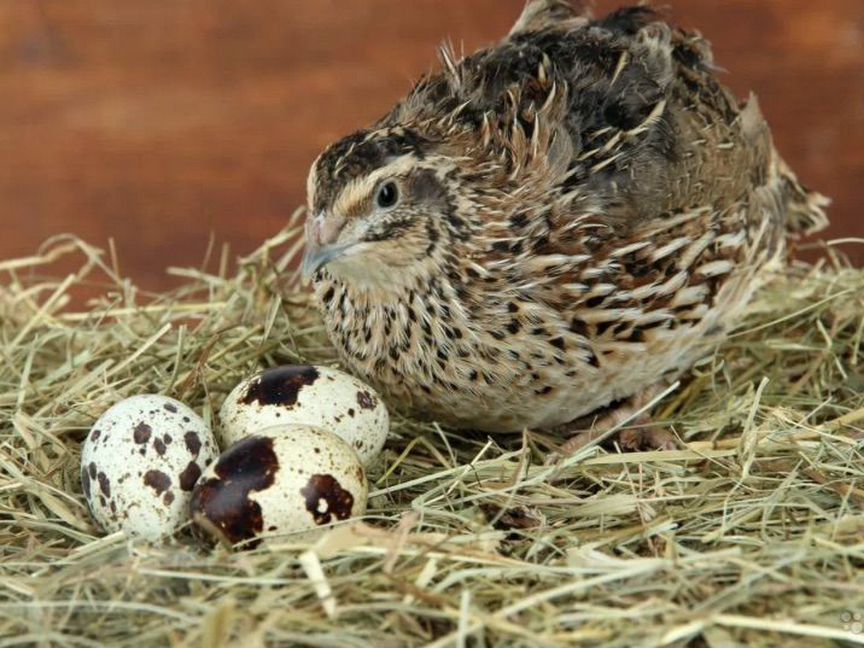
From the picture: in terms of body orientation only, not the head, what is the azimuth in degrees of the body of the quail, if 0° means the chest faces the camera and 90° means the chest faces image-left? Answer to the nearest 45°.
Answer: approximately 45°

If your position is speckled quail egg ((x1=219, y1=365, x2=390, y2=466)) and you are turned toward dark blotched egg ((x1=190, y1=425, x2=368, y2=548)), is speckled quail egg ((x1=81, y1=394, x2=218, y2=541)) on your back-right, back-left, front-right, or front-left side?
front-right

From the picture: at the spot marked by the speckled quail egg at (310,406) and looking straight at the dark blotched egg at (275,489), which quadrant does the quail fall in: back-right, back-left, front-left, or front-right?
back-left

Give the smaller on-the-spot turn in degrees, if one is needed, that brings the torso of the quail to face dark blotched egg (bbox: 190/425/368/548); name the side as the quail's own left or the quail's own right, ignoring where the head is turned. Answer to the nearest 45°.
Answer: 0° — it already faces it

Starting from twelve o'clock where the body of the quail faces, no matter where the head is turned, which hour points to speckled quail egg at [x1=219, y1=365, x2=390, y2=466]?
The speckled quail egg is roughly at 1 o'clock from the quail.

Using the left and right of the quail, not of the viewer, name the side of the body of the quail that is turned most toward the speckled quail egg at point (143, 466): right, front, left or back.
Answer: front
